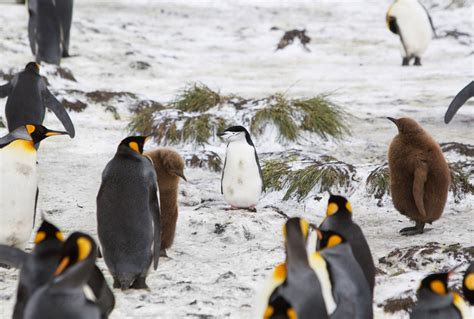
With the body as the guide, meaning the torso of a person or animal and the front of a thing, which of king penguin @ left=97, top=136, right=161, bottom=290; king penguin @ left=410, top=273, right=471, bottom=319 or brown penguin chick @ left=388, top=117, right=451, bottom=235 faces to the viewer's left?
the brown penguin chick

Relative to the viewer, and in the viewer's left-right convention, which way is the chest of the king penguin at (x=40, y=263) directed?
facing away from the viewer

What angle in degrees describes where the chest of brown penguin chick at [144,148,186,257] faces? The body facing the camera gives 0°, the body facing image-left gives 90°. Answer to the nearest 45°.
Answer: approximately 270°

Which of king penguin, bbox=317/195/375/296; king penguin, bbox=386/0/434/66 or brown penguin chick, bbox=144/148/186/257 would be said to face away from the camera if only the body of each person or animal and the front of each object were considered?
king penguin, bbox=317/195/375/296

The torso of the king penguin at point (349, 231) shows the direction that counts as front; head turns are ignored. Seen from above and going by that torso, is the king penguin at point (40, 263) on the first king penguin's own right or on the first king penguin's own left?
on the first king penguin's own left

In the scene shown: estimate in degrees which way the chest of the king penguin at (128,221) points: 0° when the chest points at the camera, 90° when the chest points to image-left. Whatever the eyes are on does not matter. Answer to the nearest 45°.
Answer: approximately 180°

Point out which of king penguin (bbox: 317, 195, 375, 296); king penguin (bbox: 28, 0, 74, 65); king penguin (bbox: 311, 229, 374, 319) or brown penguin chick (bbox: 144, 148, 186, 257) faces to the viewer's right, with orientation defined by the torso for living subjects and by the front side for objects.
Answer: the brown penguin chick

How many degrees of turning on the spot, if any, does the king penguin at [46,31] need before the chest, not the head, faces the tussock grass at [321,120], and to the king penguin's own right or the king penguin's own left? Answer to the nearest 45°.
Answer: approximately 135° to the king penguin's own right

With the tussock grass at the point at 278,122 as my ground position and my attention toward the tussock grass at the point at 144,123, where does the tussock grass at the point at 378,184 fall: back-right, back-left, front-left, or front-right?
back-left

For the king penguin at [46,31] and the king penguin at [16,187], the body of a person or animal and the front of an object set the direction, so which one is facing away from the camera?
the king penguin at [46,31]

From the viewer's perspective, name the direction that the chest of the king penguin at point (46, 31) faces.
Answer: away from the camera

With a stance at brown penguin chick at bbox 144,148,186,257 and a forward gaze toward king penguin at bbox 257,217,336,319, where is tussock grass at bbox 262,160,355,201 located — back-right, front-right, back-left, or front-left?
back-left
